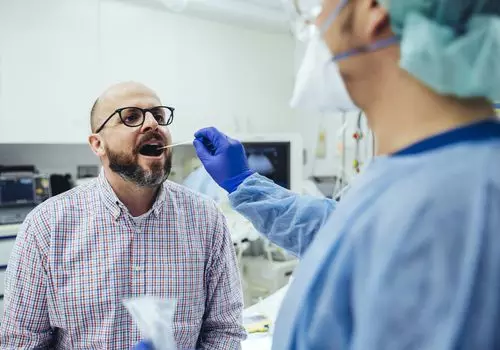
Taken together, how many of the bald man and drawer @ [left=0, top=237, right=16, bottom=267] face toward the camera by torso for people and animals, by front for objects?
2

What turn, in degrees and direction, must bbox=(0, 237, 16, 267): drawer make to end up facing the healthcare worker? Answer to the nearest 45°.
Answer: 0° — it already faces them

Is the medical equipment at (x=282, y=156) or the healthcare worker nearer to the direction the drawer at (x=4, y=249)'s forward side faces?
the healthcare worker

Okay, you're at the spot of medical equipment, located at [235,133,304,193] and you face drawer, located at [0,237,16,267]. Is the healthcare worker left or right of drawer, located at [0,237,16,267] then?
left

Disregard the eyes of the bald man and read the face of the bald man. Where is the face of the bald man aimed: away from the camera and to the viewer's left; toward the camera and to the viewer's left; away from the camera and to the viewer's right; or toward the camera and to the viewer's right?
toward the camera and to the viewer's right

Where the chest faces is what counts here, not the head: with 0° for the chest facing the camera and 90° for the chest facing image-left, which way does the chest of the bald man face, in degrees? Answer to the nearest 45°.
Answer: approximately 0°

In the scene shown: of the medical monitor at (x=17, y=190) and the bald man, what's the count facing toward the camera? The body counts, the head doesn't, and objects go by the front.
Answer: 2
